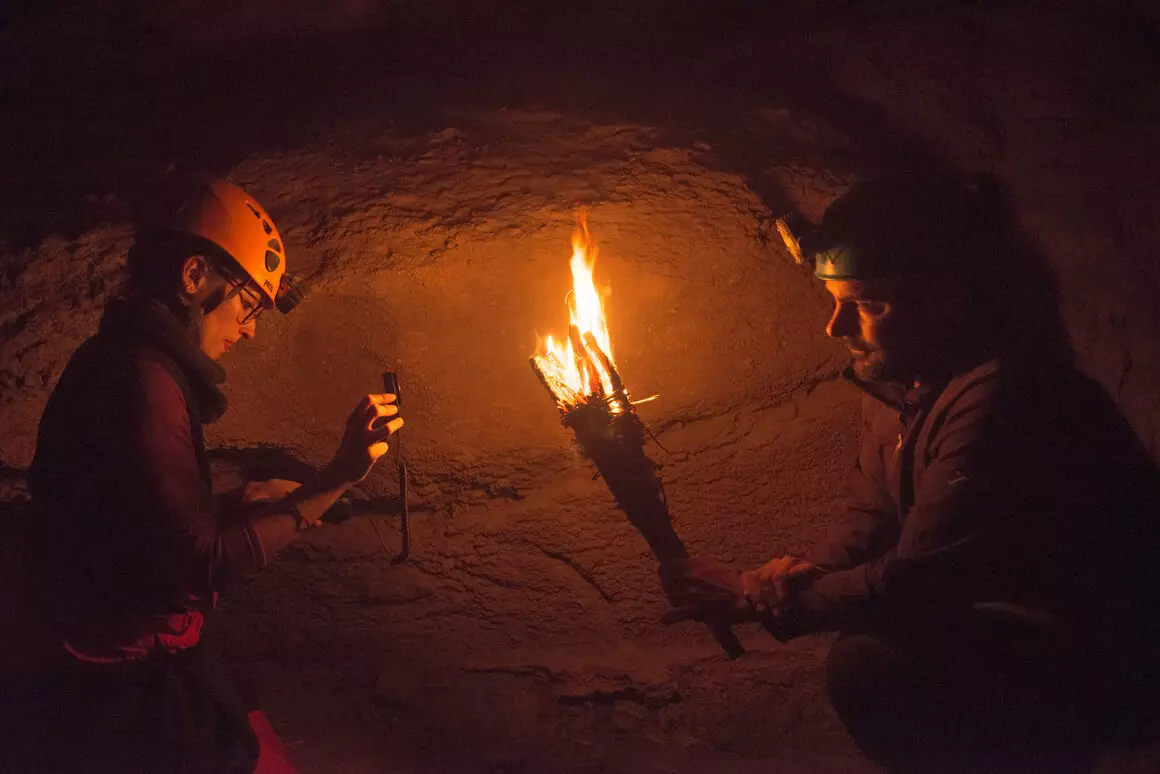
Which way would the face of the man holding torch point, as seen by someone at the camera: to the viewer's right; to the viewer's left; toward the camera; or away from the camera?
to the viewer's left

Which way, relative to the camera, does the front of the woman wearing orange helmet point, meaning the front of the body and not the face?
to the viewer's right

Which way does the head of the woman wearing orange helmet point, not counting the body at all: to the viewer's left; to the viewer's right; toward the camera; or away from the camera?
to the viewer's right

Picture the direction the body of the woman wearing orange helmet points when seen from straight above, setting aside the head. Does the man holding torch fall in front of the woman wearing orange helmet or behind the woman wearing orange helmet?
in front
